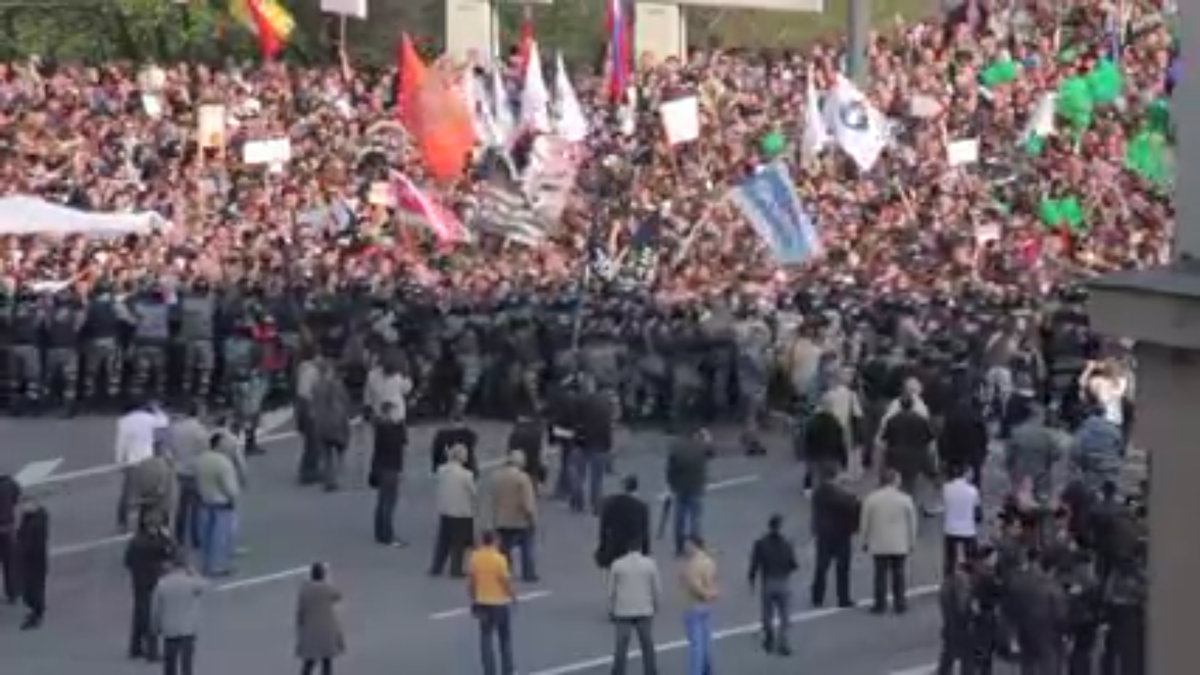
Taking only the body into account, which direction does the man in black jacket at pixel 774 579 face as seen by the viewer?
away from the camera

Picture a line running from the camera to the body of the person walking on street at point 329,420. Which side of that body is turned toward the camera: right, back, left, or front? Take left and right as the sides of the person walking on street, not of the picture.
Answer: back

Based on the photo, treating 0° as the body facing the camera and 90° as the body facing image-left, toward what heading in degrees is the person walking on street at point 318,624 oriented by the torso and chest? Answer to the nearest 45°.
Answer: approximately 180°

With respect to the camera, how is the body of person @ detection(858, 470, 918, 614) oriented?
away from the camera

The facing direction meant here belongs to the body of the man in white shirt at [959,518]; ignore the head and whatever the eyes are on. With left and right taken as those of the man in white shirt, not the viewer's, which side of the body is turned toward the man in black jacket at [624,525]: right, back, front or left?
left

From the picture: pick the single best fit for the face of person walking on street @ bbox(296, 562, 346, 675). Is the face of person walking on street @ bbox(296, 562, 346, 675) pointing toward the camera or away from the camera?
away from the camera

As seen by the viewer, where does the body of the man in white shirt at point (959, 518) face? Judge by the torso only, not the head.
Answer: away from the camera

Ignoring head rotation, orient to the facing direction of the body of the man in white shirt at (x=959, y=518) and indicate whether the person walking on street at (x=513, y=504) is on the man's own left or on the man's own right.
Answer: on the man's own left

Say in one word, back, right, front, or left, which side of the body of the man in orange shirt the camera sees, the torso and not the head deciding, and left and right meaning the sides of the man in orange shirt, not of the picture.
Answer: back

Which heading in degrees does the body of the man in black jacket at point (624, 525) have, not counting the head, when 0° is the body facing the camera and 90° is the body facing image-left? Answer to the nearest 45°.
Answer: approximately 180°
